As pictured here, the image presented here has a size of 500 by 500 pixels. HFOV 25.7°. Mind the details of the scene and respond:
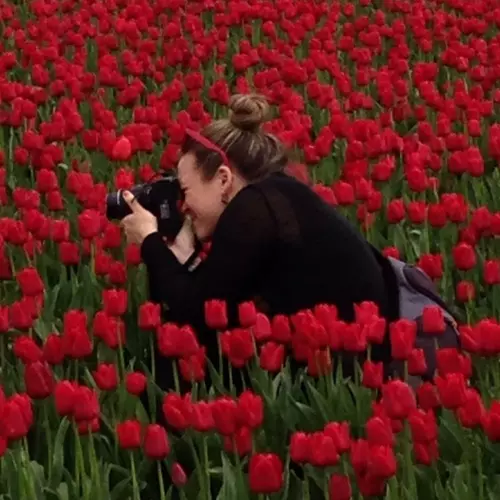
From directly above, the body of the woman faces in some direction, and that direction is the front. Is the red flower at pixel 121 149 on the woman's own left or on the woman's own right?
on the woman's own right

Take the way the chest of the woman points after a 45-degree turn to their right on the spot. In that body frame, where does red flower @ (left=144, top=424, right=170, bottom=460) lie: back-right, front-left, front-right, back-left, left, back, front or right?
back-left

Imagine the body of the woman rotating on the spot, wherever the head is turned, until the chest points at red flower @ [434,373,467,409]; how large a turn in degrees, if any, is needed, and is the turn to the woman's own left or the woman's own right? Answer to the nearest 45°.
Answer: approximately 135° to the woman's own left

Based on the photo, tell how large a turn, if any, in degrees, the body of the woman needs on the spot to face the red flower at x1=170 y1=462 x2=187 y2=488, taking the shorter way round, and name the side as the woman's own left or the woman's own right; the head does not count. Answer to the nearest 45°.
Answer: approximately 90° to the woman's own left

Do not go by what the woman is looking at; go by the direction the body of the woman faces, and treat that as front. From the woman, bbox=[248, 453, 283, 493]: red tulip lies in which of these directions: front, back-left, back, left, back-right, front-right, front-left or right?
left

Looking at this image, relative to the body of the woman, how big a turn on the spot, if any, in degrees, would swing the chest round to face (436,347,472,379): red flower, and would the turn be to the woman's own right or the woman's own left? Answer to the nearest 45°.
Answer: approximately 135° to the woman's own left

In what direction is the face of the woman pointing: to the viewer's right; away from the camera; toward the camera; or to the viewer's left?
to the viewer's left

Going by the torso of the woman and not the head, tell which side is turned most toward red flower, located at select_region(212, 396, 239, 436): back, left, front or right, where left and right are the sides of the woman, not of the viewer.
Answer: left

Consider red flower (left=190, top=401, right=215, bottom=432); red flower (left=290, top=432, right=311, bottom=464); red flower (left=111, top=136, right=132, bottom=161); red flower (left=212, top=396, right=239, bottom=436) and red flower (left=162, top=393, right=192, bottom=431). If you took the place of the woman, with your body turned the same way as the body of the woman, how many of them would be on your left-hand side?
4

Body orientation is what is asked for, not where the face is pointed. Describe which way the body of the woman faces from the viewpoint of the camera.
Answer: to the viewer's left

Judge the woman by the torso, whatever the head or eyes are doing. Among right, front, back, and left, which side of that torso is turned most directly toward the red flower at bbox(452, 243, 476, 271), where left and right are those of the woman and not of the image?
back
